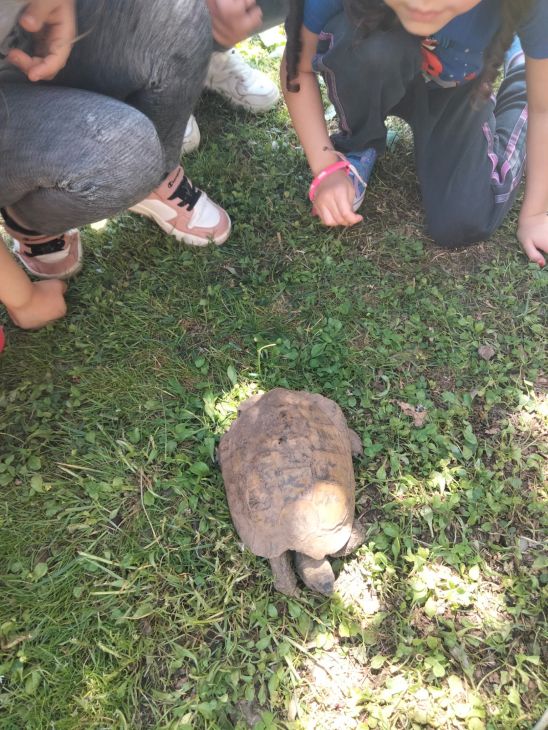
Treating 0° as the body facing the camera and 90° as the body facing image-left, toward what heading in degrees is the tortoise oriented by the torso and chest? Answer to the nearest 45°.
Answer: approximately 0°

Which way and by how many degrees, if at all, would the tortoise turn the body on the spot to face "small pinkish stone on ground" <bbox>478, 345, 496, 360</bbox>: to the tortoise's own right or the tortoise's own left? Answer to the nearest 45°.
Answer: approximately 135° to the tortoise's own left
